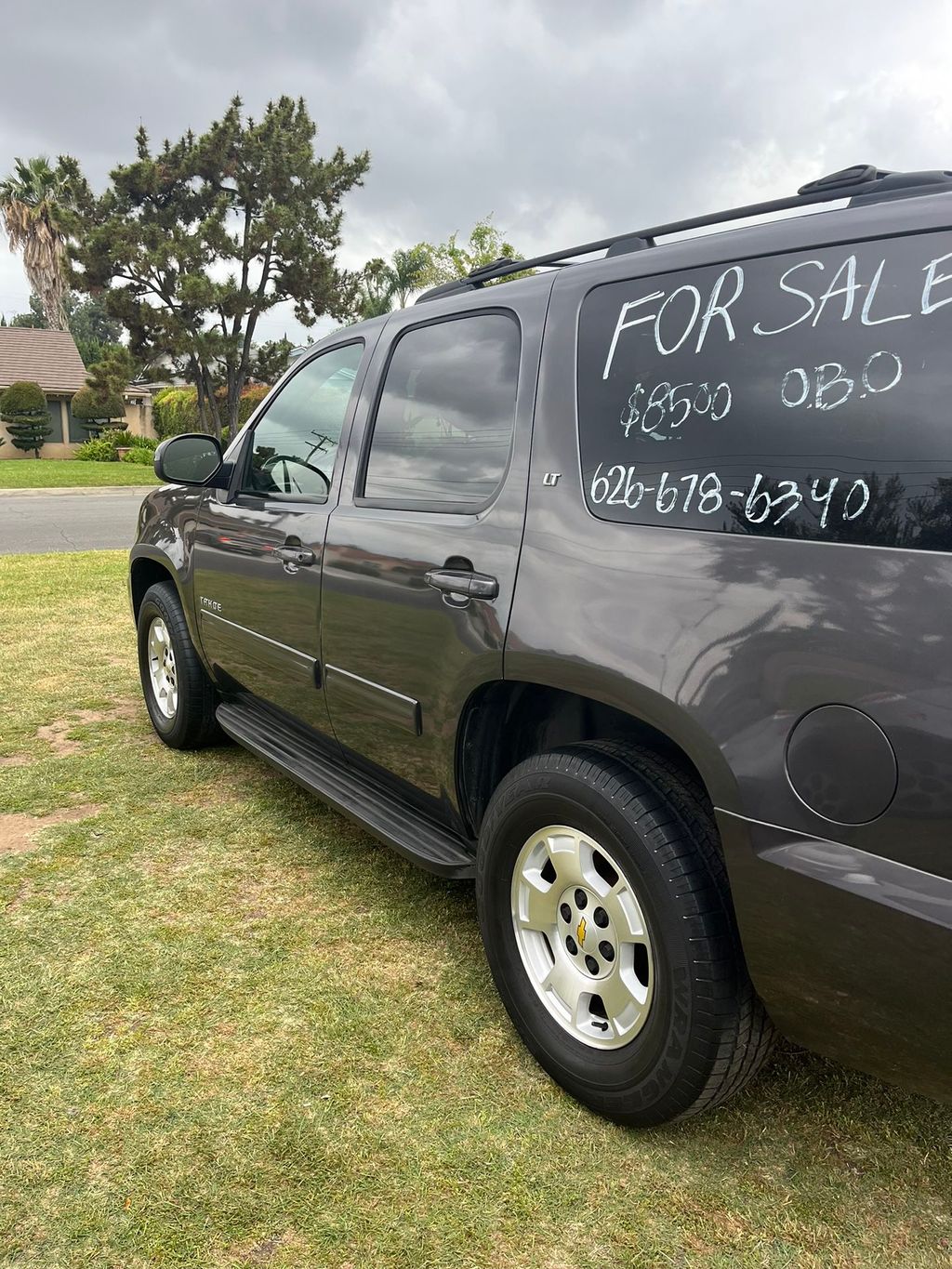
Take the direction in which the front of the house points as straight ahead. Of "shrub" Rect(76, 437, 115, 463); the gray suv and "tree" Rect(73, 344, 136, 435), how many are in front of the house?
3

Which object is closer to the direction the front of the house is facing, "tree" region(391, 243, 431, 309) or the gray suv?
the gray suv

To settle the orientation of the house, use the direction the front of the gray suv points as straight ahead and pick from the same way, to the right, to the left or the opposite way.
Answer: the opposite way

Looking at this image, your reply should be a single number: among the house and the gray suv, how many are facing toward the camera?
1

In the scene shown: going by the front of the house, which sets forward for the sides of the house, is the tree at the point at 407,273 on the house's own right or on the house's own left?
on the house's own left

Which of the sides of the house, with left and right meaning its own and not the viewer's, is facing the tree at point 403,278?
left

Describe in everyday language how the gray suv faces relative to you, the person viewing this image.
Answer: facing away from the viewer and to the left of the viewer

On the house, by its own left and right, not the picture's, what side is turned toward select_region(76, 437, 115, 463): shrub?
front

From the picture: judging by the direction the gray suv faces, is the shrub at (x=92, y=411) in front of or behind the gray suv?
in front

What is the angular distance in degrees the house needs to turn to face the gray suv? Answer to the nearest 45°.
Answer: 0° — it already faces it

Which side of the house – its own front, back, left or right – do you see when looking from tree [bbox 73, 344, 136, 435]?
front

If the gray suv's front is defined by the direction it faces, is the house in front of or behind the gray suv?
in front

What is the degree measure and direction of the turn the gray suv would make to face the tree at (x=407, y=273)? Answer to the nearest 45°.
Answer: approximately 45° to its right

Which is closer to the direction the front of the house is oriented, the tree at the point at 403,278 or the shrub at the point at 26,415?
the shrub

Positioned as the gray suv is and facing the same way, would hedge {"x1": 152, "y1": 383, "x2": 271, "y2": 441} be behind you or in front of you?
in front
